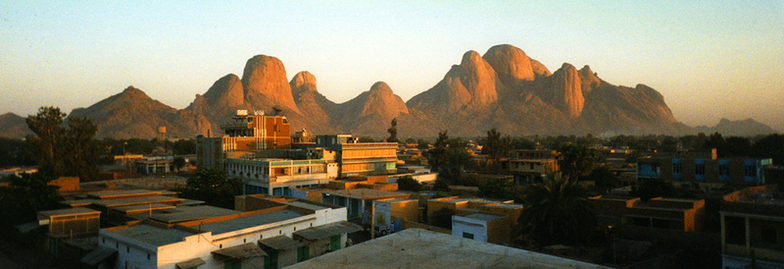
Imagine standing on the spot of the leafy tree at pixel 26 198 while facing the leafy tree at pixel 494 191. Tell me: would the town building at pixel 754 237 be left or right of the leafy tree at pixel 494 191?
right

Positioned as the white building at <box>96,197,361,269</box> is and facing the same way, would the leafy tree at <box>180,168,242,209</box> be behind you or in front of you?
behind

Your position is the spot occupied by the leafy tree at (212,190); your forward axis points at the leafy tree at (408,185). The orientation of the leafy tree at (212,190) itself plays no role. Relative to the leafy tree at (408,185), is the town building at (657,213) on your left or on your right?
right

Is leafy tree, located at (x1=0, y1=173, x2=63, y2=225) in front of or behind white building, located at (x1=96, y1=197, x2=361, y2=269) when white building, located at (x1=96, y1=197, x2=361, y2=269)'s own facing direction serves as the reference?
behind

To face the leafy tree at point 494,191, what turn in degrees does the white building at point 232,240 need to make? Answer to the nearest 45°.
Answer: approximately 90° to its left

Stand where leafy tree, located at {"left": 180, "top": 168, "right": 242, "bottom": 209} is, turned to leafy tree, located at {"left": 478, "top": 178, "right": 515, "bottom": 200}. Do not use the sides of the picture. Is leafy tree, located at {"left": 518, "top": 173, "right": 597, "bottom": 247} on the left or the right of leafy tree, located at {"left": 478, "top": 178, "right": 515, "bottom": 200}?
right

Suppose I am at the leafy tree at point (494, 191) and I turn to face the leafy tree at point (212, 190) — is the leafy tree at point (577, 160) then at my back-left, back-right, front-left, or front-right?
back-right

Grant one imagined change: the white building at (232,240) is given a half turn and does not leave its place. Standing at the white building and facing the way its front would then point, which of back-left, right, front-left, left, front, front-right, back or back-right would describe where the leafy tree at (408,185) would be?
right

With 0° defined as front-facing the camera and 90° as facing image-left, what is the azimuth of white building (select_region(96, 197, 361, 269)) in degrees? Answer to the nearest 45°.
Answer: approximately 315°

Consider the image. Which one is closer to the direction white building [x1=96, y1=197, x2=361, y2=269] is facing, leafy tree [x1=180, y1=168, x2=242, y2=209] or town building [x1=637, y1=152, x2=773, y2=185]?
the town building

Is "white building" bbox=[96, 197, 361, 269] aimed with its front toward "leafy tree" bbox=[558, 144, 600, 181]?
no
